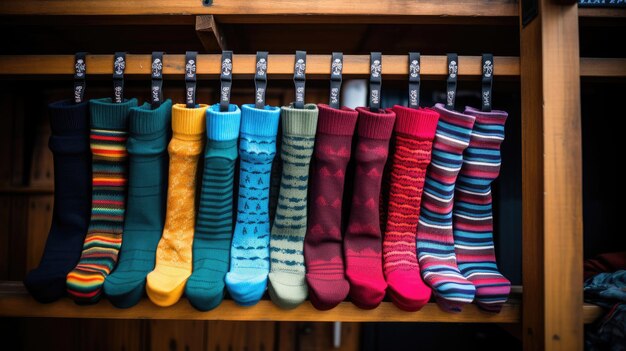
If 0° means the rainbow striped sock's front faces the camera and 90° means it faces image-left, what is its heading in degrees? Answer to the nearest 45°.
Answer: approximately 45°

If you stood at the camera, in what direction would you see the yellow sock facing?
facing the viewer and to the left of the viewer

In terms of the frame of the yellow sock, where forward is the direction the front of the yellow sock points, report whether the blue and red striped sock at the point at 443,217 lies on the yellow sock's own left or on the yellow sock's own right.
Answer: on the yellow sock's own left
